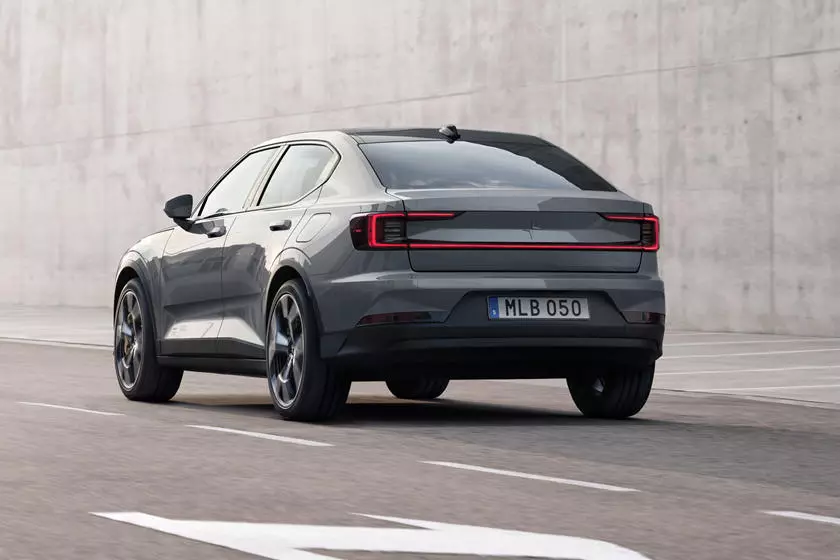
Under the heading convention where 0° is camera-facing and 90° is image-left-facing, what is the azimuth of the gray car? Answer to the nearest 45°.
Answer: approximately 135°
